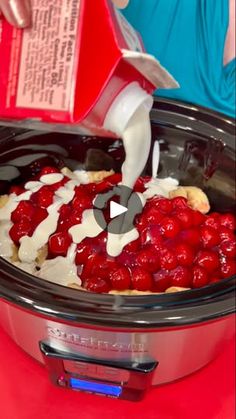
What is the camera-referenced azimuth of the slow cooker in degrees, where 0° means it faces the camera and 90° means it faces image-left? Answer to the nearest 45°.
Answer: approximately 0°
